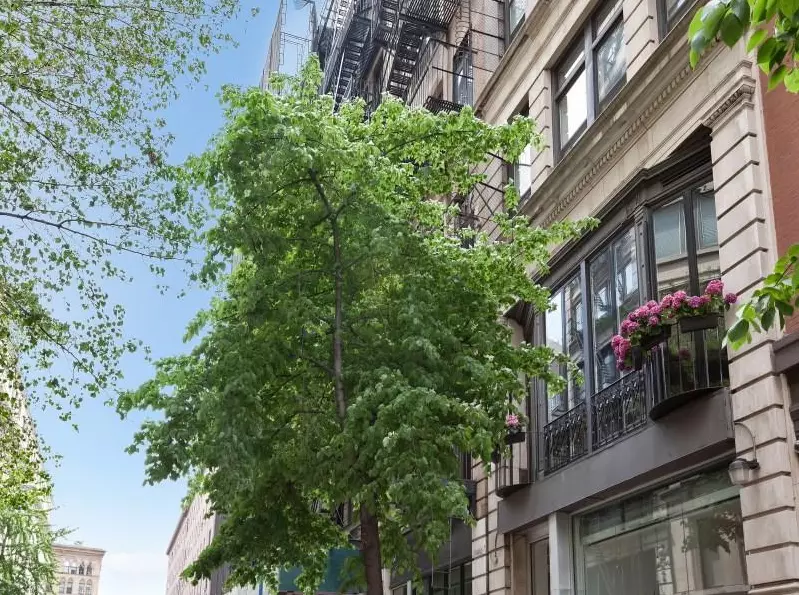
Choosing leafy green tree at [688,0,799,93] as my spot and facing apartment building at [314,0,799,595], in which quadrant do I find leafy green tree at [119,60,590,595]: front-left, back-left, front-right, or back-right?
front-left

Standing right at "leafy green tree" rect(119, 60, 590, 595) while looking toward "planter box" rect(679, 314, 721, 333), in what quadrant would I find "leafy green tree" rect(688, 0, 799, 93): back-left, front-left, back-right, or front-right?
front-right

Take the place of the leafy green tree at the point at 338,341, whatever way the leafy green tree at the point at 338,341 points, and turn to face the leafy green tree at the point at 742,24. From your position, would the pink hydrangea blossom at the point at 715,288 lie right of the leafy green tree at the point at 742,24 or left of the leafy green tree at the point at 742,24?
left

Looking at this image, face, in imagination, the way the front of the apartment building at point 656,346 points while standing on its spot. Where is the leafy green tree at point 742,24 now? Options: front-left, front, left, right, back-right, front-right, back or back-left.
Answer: front-left

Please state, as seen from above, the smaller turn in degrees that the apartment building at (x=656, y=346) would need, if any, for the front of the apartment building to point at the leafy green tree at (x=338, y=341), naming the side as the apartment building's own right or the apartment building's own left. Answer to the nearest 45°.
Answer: approximately 45° to the apartment building's own right

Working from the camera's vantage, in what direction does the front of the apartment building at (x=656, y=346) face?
facing the viewer and to the left of the viewer
